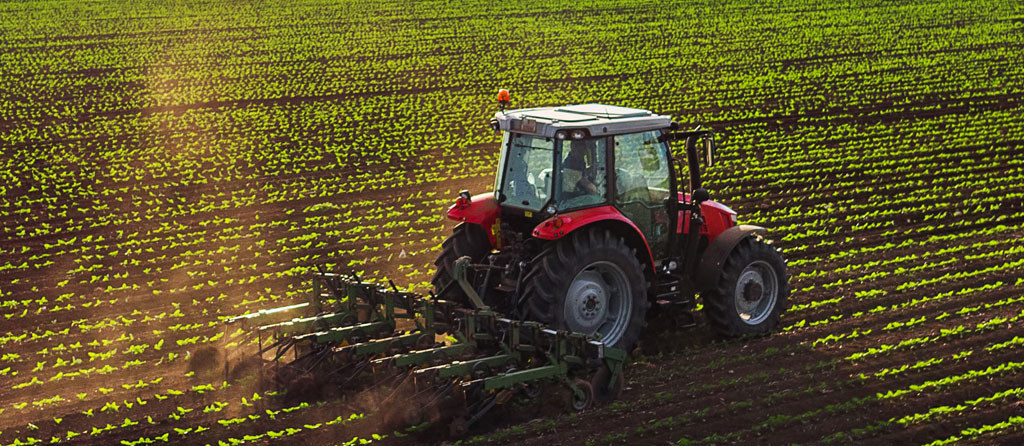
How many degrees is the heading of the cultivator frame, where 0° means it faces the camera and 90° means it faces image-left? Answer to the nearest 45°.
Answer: approximately 225°

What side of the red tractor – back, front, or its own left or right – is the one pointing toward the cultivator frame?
back

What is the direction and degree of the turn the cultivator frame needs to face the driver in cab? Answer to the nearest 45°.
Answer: approximately 45° to its right

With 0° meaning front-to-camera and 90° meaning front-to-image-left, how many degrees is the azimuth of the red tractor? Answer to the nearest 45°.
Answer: approximately 225°

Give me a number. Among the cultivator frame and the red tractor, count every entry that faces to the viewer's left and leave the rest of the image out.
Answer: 0

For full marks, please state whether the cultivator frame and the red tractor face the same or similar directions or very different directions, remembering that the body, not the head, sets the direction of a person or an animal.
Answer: same or similar directions

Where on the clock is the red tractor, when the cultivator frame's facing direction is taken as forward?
The red tractor is roughly at 1 o'clock from the cultivator frame.
